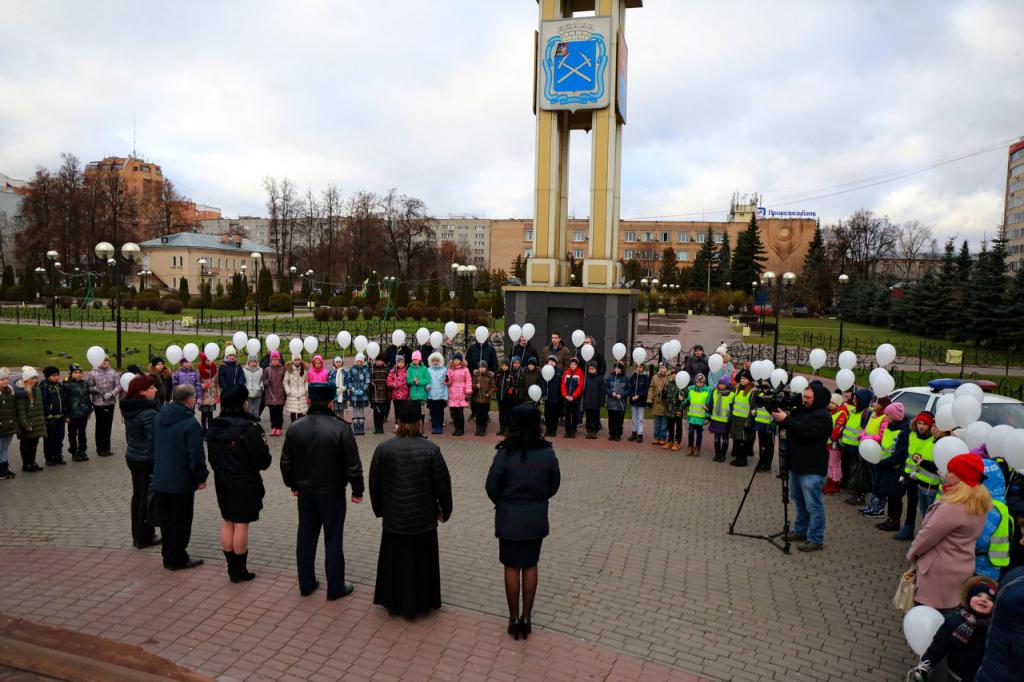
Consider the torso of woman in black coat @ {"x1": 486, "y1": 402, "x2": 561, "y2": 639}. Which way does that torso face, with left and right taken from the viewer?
facing away from the viewer

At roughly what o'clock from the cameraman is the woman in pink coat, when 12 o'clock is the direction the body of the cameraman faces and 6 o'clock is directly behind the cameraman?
The woman in pink coat is roughly at 8 o'clock from the cameraman.

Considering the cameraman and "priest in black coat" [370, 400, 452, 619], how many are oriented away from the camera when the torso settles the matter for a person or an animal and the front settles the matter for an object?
1

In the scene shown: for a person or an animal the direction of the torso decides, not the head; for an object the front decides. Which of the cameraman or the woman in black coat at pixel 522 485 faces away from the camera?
the woman in black coat

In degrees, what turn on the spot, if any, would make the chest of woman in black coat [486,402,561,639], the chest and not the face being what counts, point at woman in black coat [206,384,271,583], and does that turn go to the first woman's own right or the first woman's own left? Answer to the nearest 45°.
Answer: approximately 90° to the first woman's own left

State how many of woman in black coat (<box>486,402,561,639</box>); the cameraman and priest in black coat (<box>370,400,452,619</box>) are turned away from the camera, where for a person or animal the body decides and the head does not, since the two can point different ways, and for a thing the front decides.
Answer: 2

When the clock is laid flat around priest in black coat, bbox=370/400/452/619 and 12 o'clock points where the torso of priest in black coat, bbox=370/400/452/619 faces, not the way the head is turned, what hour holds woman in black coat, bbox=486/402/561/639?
woman in black coat, bbox=486/402/561/639 is roughly at 4 o'clock from priest in black coat, bbox=370/400/452/619.

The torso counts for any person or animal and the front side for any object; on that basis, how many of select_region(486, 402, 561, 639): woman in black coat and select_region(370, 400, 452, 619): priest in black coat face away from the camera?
2

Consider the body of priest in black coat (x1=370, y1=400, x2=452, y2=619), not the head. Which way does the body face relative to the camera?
away from the camera

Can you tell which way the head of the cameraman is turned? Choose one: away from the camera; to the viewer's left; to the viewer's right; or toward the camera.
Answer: to the viewer's left

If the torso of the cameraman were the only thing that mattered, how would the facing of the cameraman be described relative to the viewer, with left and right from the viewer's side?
facing to the left of the viewer
